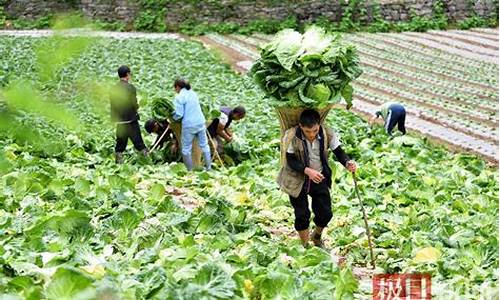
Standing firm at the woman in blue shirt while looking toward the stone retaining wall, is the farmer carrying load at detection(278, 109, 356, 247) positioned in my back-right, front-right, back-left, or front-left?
back-right

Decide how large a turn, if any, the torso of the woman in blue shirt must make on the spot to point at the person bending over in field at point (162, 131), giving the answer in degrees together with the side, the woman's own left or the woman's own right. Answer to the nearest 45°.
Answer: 0° — they already face them

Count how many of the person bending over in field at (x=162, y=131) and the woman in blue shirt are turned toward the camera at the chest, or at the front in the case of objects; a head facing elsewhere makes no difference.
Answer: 0

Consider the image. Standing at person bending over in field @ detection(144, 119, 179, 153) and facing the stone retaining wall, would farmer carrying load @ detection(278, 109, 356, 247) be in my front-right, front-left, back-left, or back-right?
back-right

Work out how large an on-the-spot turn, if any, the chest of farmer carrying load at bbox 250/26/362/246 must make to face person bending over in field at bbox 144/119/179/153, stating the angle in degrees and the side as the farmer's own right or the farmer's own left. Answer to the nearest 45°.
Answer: approximately 135° to the farmer's own right

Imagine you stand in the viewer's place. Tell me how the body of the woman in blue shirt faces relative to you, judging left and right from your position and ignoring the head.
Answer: facing away from the viewer and to the left of the viewer

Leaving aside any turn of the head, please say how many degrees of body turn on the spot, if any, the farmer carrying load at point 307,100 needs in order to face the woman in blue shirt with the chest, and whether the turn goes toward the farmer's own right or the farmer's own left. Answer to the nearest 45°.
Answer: approximately 135° to the farmer's own right

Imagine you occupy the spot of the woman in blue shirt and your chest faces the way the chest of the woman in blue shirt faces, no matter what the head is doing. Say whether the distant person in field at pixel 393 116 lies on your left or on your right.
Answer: on your right
